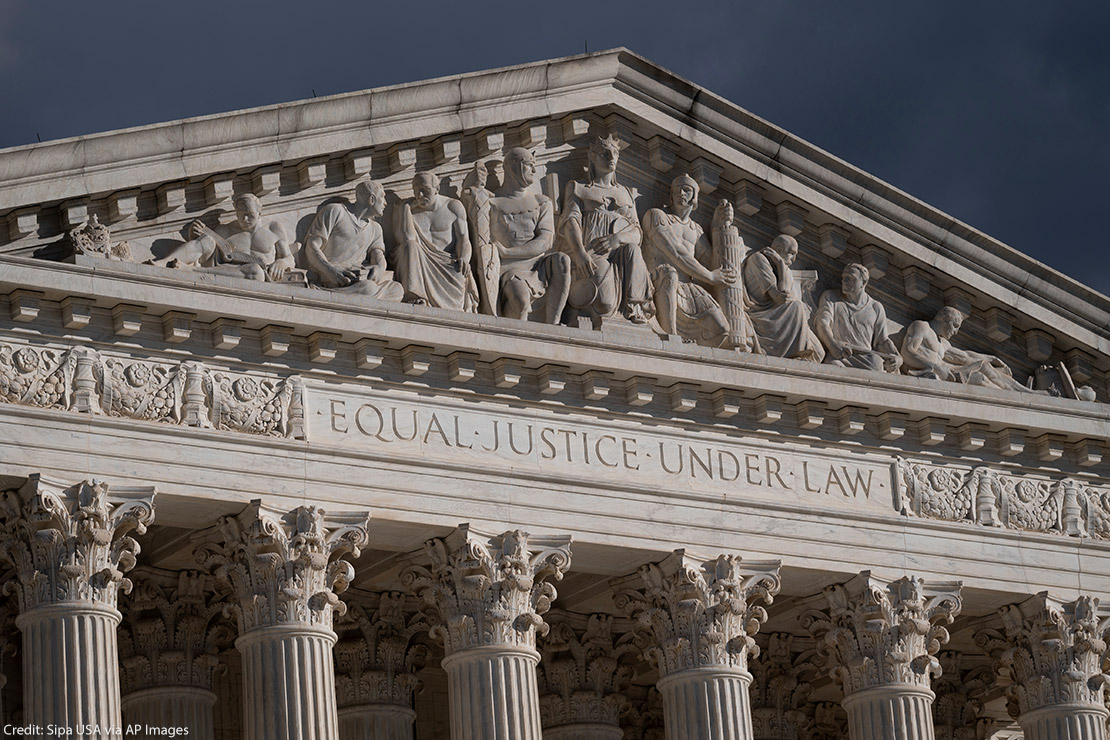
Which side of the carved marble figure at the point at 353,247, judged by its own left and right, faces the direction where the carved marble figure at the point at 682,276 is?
left

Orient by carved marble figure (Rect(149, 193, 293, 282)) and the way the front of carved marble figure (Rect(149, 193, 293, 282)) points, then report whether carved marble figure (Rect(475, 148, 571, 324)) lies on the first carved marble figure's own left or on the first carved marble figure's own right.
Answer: on the first carved marble figure's own left

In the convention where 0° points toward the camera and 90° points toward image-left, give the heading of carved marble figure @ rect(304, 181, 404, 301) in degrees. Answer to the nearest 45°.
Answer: approximately 315°

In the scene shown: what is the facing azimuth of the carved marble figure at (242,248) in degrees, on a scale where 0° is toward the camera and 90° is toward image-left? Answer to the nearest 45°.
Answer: approximately 0°

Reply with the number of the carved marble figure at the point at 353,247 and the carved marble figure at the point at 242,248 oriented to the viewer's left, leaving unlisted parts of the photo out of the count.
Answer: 0
